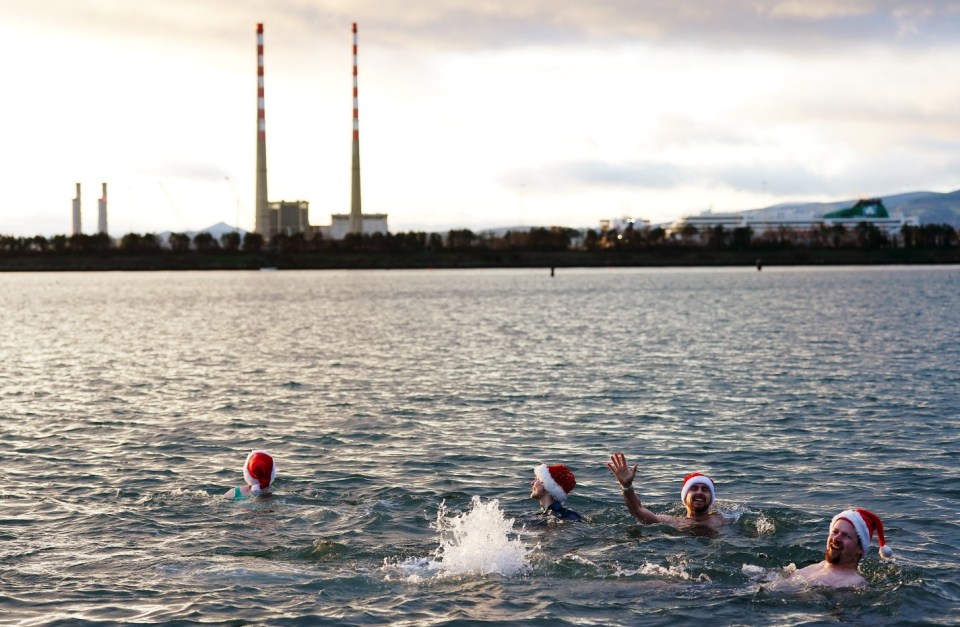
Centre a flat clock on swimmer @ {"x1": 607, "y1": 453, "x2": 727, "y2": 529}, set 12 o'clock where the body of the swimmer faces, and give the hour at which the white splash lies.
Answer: The white splash is roughly at 2 o'clock from the swimmer.

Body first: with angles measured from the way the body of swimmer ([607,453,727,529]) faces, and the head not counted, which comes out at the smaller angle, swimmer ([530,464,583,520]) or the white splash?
the white splash

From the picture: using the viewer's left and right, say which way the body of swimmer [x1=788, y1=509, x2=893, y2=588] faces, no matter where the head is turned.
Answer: facing the viewer and to the left of the viewer

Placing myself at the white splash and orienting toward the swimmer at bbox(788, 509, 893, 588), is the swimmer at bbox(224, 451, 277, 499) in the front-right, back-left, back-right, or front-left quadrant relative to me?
back-left

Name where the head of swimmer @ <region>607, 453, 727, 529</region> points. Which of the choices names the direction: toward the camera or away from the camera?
toward the camera

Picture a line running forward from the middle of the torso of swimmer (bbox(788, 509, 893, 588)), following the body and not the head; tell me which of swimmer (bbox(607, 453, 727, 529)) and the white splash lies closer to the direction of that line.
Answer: the white splash

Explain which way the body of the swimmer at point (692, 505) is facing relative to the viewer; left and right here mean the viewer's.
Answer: facing the viewer

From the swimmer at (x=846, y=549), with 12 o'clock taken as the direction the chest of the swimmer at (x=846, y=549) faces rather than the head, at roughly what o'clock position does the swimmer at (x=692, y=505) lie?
the swimmer at (x=692, y=505) is roughly at 3 o'clock from the swimmer at (x=846, y=549).

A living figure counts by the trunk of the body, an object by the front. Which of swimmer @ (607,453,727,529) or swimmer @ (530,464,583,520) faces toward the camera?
swimmer @ (607,453,727,529)
